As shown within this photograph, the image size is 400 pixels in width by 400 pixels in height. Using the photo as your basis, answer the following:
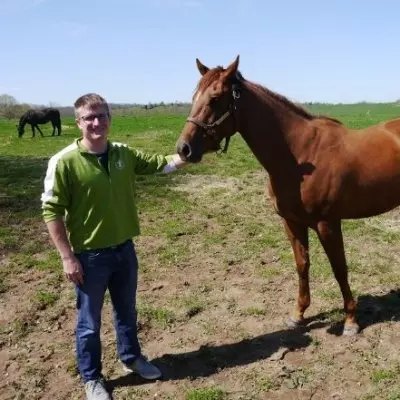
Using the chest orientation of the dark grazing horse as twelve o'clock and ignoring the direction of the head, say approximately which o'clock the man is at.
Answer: The man is roughly at 9 o'clock from the dark grazing horse.

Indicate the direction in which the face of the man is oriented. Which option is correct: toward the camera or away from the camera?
toward the camera

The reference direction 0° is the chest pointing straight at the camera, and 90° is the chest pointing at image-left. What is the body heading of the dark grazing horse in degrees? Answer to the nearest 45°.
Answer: approximately 90°

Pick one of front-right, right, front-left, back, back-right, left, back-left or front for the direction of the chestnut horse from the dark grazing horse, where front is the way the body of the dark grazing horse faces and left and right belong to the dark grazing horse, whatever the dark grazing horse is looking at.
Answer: left
